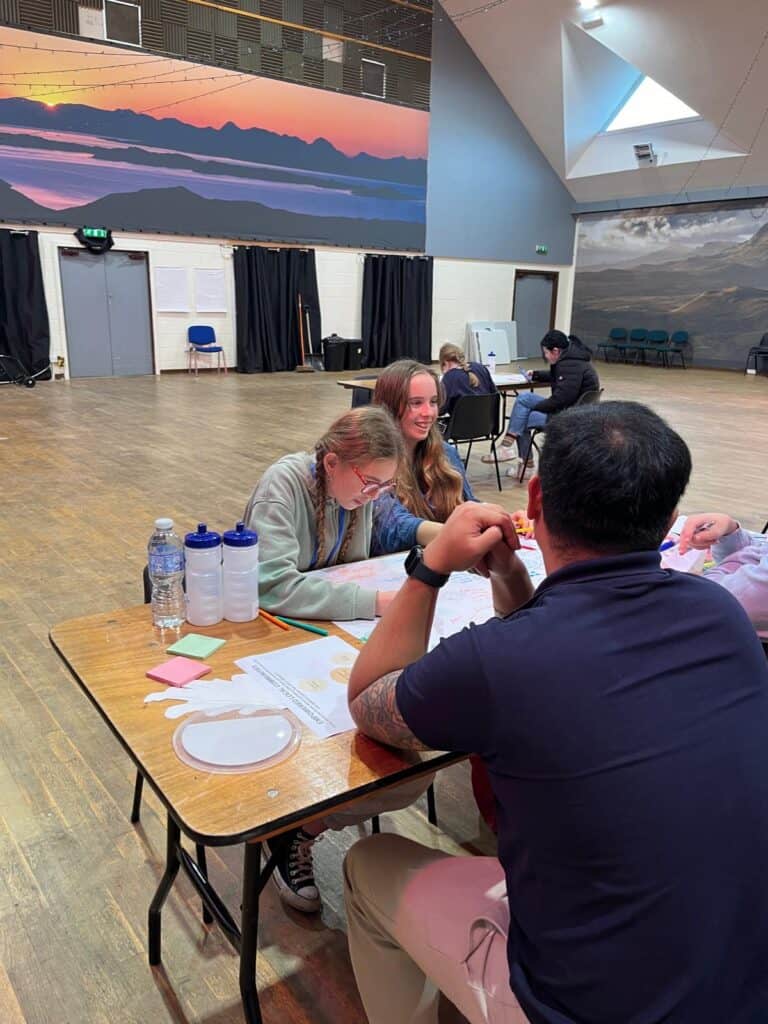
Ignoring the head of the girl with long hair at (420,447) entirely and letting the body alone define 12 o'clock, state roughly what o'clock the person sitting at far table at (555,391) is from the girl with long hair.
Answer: The person sitting at far table is roughly at 8 o'clock from the girl with long hair.

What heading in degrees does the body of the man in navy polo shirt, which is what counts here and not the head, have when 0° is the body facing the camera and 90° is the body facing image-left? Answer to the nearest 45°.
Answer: approximately 135°

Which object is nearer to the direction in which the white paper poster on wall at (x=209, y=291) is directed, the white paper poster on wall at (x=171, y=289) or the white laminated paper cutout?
the white laminated paper cutout

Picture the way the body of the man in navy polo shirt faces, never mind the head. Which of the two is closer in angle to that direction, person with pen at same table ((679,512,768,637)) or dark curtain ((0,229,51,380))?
the dark curtain

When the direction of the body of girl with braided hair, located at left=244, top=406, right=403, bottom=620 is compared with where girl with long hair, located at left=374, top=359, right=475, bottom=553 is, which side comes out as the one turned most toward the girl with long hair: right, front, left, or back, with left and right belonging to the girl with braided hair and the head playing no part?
left

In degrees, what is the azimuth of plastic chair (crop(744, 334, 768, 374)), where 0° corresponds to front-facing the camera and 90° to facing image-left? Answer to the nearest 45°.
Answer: approximately 45°

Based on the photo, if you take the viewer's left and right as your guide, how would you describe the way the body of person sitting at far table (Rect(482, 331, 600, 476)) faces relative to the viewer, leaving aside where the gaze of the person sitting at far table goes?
facing to the left of the viewer

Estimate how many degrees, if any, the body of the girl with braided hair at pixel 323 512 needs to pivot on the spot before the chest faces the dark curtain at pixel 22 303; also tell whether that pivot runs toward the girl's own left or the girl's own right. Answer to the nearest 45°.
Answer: approximately 180°

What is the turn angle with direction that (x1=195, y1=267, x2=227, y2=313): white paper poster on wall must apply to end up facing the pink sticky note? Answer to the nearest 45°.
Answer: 0° — it already faces it
